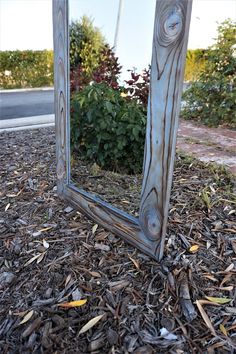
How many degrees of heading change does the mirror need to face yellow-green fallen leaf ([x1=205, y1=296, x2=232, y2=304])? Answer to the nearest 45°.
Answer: approximately 90° to its left

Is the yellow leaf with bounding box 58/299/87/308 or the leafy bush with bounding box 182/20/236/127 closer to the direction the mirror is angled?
the yellow leaf

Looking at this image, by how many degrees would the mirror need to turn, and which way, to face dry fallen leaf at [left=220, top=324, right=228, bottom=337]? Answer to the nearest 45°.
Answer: approximately 90° to its left

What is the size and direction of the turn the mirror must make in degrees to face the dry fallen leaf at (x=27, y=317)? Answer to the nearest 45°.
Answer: approximately 45° to its left

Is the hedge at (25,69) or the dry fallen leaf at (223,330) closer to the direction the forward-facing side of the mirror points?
the dry fallen leaf

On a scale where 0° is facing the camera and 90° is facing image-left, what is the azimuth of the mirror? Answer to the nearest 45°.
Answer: approximately 45°

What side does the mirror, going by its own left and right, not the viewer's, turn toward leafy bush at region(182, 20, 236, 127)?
back

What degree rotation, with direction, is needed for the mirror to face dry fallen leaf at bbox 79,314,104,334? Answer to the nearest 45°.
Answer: approximately 45° to its left

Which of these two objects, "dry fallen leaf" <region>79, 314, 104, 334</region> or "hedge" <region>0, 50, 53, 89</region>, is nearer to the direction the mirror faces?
the dry fallen leaf

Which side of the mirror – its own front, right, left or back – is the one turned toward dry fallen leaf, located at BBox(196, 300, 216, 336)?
left
